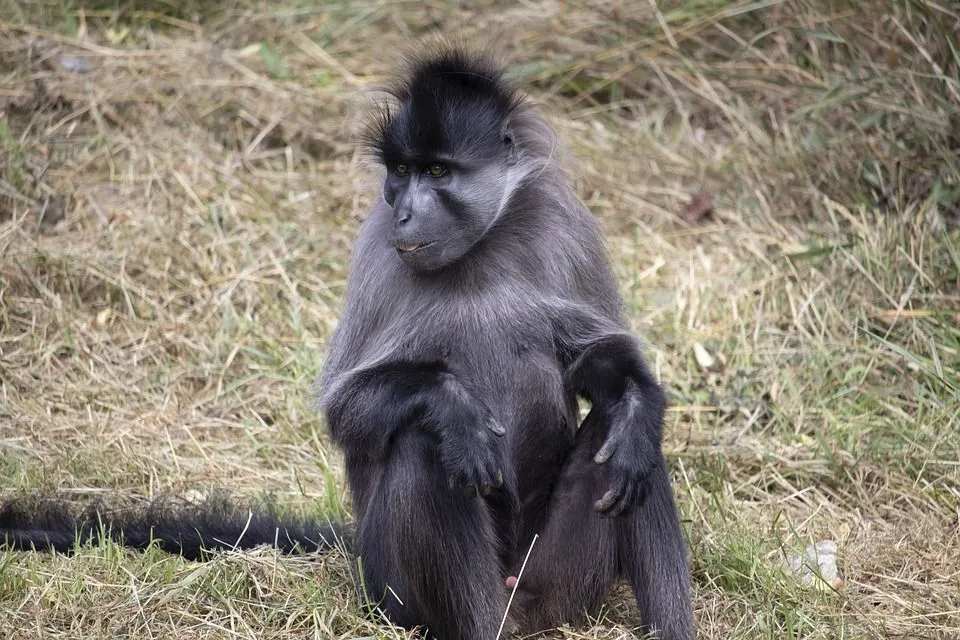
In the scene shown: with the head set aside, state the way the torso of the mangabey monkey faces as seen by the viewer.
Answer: toward the camera
